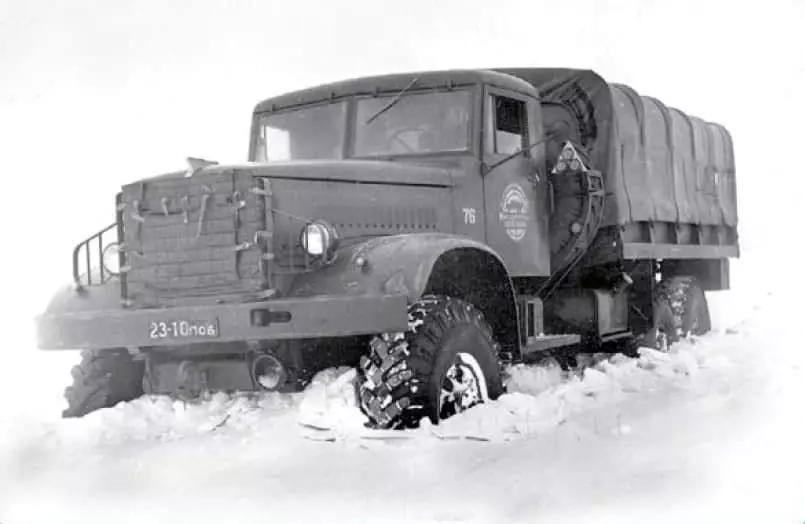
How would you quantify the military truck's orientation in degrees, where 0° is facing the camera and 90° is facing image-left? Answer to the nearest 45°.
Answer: approximately 45°
